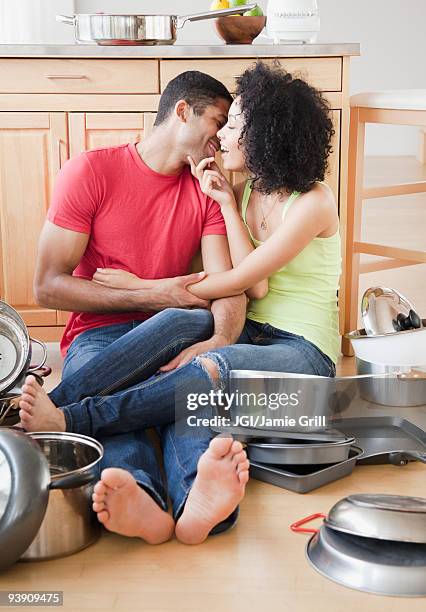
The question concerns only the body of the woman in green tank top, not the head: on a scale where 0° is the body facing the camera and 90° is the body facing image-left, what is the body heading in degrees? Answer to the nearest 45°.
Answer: approximately 45°

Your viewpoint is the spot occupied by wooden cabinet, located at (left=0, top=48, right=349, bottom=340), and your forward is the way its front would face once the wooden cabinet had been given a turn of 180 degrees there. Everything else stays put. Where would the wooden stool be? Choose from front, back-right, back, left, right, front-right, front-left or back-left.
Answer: right

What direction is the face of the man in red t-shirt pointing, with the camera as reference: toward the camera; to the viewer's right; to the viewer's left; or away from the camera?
to the viewer's right

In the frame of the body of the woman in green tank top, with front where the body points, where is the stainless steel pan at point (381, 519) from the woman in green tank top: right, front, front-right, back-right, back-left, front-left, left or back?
front-left

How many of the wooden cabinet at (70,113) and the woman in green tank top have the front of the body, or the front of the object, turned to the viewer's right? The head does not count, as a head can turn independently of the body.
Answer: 0

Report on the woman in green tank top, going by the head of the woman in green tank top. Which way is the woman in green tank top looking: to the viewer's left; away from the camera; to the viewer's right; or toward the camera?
to the viewer's left

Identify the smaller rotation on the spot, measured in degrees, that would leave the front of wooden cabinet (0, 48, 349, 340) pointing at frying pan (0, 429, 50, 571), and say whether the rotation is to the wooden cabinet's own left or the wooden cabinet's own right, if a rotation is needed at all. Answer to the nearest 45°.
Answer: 0° — it already faces it

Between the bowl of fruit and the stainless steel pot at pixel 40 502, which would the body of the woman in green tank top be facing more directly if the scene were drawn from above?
the stainless steel pot

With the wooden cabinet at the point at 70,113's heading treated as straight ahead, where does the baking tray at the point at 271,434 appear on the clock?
The baking tray is roughly at 11 o'clock from the wooden cabinet.

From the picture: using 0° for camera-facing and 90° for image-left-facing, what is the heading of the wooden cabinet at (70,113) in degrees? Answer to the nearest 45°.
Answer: approximately 0°
